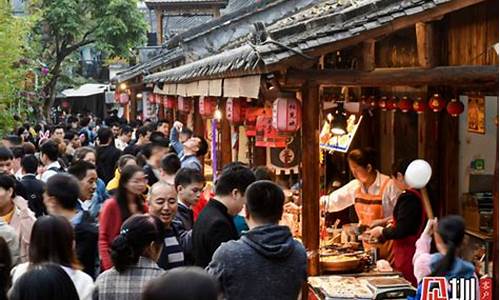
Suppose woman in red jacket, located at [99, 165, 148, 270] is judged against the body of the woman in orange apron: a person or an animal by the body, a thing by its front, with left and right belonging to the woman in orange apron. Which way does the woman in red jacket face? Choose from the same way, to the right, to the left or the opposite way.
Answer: to the left

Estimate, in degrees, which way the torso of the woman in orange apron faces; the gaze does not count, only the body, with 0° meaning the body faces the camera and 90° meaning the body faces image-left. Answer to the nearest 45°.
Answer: approximately 45°

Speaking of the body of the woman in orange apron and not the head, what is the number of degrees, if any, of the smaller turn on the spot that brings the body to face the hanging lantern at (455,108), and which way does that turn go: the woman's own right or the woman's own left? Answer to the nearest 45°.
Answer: approximately 135° to the woman's own left

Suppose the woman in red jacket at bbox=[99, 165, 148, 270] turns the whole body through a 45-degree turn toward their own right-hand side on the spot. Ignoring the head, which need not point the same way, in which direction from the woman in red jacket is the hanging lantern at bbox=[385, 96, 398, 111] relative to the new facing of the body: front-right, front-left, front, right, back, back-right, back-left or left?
back-left

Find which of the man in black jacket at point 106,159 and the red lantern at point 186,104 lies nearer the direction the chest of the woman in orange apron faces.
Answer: the man in black jacket

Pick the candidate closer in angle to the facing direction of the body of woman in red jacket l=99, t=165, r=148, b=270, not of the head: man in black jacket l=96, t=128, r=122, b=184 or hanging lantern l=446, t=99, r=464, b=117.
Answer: the hanging lantern

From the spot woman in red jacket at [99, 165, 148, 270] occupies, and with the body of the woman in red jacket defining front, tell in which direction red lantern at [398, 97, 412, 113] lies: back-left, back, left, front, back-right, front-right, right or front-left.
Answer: left

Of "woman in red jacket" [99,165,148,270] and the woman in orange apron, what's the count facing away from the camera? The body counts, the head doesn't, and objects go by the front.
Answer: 0

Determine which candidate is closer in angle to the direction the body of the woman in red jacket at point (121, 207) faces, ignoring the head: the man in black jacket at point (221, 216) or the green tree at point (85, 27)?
the man in black jacket

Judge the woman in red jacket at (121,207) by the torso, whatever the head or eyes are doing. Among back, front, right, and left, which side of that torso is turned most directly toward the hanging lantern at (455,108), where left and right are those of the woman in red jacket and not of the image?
left

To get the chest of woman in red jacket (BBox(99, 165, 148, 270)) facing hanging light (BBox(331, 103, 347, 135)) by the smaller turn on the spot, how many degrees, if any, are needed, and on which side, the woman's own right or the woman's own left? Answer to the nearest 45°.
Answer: approximately 90° to the woman's own left

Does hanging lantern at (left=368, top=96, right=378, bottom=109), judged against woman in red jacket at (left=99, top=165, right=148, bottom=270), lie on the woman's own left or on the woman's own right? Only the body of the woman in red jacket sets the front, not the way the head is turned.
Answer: on the woman's own left
